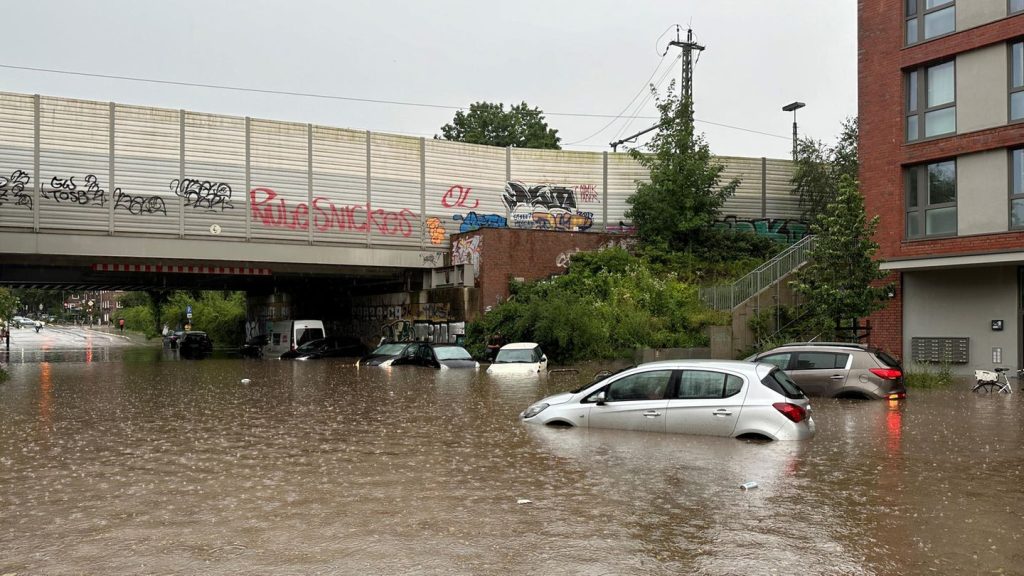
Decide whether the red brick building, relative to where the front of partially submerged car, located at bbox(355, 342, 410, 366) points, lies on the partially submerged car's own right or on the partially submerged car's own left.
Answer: on the partially submerged car's own left

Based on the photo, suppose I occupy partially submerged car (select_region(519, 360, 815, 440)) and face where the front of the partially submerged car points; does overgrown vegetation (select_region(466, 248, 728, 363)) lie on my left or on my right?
on my right

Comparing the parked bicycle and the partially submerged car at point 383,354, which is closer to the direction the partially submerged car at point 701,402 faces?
the partially submerged car

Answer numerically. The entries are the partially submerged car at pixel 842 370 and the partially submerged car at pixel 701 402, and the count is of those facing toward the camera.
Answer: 0

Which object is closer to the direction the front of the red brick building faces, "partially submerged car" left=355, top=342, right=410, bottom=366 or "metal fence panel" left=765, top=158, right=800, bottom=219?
the partially submerged car

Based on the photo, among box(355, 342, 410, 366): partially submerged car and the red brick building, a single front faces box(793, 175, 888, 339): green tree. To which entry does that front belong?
the red brick building

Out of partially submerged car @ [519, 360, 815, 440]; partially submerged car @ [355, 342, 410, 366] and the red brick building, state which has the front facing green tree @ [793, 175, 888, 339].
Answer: the red brick building

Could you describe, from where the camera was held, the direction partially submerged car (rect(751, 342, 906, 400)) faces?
facing away from the viewer and to the left of the viewer

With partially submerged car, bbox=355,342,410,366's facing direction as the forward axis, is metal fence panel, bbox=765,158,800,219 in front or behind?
behind

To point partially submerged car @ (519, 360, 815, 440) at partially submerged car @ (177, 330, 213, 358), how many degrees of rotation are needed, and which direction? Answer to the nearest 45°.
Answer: approximately 45° to its right

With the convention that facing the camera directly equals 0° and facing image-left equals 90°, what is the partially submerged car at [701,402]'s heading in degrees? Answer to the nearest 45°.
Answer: approximately 90°
